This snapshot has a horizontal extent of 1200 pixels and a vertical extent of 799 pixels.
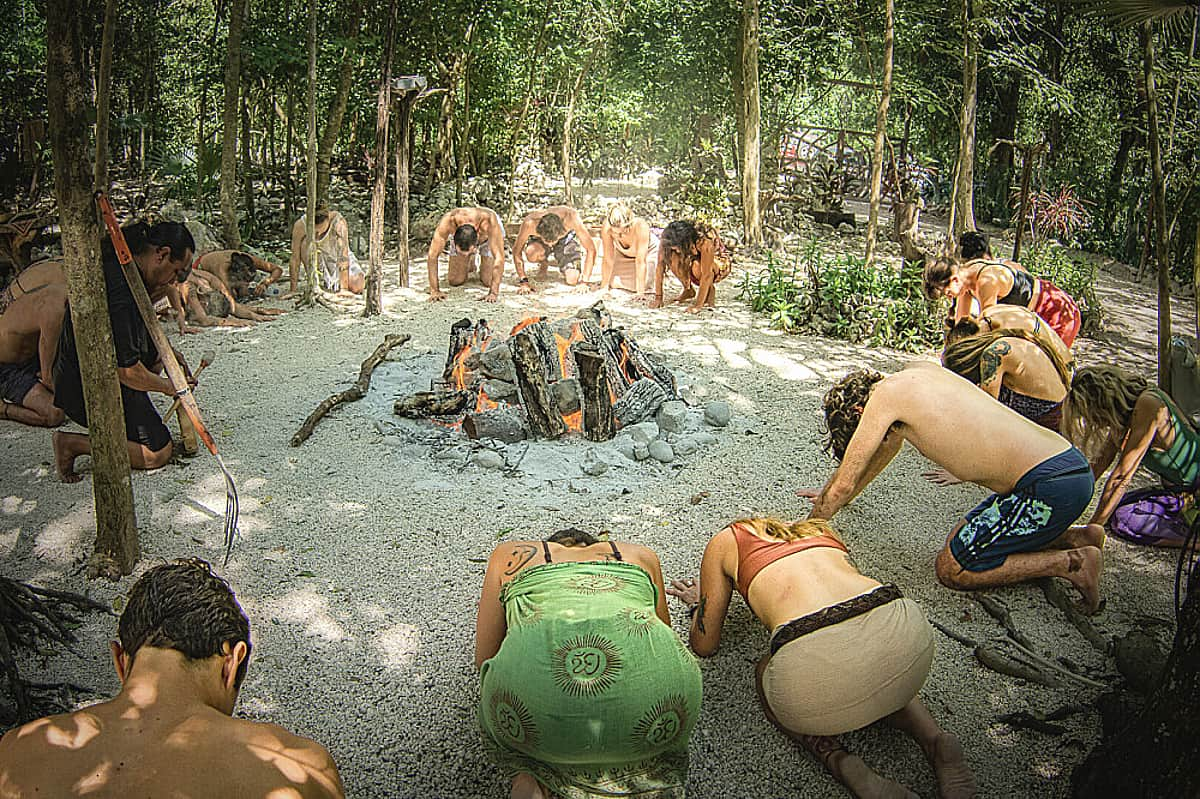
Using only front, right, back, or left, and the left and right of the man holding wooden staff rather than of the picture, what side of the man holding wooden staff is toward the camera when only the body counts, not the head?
right

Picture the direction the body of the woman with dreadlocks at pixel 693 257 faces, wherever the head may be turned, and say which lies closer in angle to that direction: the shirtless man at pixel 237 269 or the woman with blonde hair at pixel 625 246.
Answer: the shirtless man

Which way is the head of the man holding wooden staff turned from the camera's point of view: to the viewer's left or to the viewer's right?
to the viewer's right

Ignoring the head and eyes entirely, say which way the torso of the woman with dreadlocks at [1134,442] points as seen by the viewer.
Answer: to the viewer's left

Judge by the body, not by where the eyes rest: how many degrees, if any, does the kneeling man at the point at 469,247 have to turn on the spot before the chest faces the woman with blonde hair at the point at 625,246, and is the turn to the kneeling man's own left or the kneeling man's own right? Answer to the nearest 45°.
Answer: approximately 90° to the kneeling man's own left

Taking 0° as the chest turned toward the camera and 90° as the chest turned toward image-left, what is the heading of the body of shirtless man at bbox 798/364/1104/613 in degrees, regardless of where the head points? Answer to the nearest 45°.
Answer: approximately 90°

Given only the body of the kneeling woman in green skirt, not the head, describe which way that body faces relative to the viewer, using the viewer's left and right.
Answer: facing away from the viewer

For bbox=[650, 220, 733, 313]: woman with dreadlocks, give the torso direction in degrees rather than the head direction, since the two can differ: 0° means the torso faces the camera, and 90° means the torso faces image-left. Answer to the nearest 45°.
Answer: approximately 45°

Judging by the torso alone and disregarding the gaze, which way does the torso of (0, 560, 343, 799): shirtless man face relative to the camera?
away from the camera

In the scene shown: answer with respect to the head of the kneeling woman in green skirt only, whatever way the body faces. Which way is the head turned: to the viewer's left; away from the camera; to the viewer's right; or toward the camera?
away from the camera
